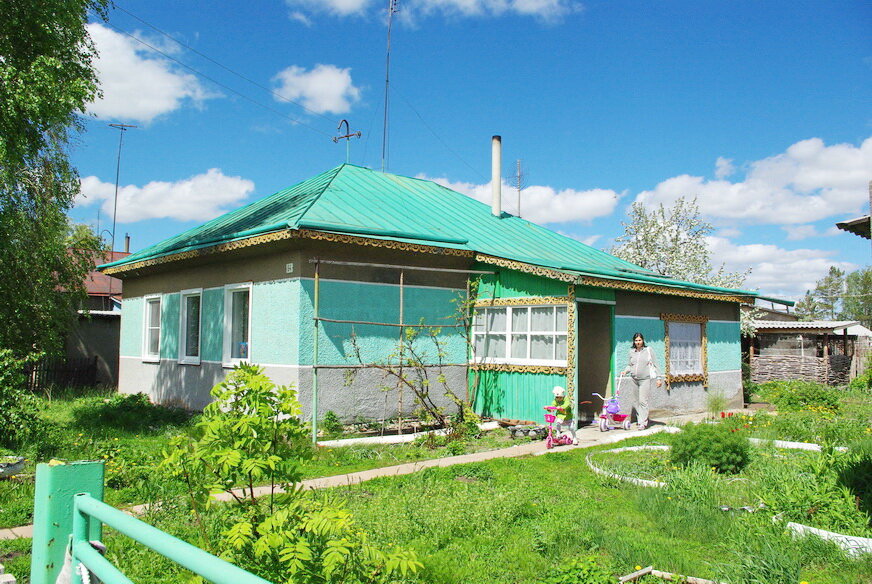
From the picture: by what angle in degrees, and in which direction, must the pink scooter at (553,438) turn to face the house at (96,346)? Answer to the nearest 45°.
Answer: approximately 90° to its right

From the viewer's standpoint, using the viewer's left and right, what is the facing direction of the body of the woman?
facing the viewer

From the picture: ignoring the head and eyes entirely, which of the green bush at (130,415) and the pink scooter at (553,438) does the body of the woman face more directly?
the pink scooter

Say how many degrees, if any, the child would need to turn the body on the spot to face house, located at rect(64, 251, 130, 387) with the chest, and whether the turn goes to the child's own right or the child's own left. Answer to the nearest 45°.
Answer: approximately 90° to the child's own right

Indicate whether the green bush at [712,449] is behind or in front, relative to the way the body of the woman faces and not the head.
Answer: in front

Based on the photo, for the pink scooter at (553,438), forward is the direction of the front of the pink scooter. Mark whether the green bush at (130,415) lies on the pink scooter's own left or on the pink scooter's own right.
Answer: on the pink scooter's own right

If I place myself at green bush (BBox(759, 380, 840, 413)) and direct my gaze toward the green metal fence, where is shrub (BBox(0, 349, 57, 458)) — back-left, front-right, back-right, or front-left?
front-right

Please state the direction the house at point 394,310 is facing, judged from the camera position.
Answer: facing the viewer and to the right of the viewer

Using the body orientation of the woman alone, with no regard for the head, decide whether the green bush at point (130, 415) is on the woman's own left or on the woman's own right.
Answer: on the woman's own right

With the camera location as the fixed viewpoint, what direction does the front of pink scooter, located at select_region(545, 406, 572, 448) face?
facing the viewer and to the left of the viewer

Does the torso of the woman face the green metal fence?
yes

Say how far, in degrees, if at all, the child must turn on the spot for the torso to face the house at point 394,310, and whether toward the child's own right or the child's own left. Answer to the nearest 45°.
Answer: approximately 90° to the child's own right

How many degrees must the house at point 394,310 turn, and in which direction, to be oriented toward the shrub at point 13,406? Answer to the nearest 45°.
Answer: approximately 90° to its right

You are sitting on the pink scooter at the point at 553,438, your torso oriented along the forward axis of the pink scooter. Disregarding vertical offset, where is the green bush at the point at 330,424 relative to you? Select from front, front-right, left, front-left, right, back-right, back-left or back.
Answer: front-right

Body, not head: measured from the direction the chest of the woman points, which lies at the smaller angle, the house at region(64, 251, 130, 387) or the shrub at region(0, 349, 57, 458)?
the shrub
